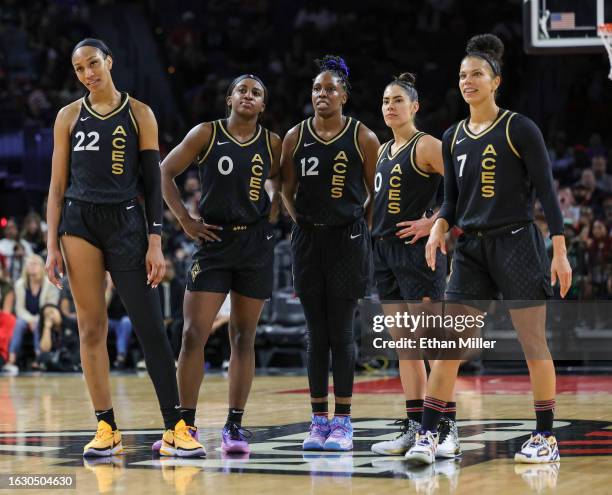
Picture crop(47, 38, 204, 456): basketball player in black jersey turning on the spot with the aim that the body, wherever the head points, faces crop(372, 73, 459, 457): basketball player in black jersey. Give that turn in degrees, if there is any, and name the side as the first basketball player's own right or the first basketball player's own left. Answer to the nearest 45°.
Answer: approximately 90° to the first basketball player's own left

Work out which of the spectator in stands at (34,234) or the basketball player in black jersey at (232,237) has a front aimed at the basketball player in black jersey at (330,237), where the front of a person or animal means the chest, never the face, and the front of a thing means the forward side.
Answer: the spectator in stands

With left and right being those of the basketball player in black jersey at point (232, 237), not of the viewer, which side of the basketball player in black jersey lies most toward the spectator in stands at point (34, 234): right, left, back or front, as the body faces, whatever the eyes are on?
back

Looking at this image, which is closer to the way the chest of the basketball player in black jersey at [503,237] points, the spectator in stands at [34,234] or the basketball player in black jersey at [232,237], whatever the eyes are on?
the basketball player in black jersey
